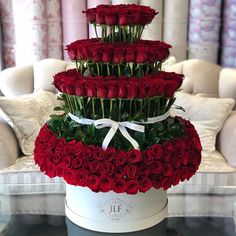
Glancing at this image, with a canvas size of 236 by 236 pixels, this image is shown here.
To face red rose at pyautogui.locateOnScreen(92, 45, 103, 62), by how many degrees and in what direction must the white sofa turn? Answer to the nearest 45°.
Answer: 0° — it already faces it

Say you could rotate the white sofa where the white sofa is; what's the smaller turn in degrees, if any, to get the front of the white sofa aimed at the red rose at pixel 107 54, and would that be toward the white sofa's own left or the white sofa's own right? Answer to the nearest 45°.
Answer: approximately 45° to the white sofa's own left

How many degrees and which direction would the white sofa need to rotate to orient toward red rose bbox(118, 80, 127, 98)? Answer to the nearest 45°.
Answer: approximately 45° to its left

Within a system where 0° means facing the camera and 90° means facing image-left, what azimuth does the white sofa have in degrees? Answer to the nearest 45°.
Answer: approximately 0°

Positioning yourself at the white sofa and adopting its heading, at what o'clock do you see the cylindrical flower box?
The cylindrical flower box is roughly at 11 o'clock from the white sofa.
